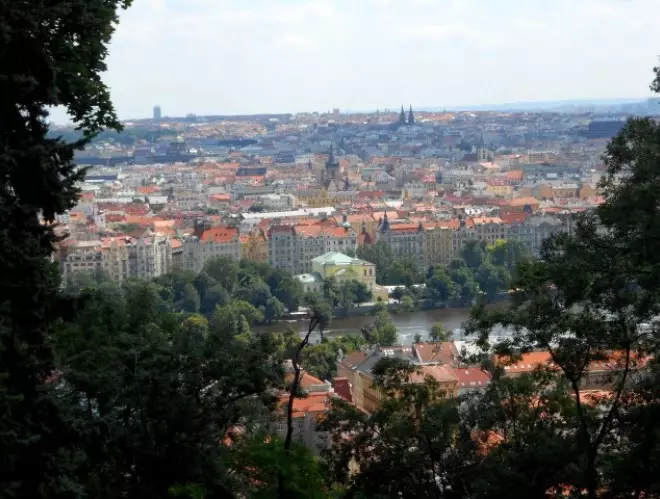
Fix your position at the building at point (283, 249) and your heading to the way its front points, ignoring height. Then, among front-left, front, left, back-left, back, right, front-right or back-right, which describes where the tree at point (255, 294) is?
front

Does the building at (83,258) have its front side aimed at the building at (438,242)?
no

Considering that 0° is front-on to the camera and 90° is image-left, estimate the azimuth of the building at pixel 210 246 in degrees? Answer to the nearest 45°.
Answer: approximately 0°

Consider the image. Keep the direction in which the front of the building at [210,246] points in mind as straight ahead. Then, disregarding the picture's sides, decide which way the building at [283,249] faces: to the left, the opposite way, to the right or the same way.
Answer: the same way

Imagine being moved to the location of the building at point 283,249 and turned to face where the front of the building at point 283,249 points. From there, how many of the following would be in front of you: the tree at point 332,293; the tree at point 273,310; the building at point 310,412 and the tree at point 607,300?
4

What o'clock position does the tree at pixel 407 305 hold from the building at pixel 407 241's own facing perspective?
The tree is roughly at 12 o'clock from the building.

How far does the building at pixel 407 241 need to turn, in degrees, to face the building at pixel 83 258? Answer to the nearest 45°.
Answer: approximately 45° to its right

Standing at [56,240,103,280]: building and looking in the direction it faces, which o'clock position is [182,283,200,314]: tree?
The tree is roughly at 11 o'clock from the building.

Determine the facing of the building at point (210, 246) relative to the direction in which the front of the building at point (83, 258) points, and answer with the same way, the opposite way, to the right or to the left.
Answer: the same way

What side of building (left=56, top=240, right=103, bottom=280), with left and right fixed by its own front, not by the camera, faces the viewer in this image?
front

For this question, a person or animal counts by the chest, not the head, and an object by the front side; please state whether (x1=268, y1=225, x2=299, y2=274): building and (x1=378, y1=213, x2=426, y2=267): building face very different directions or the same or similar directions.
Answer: same or similar directions

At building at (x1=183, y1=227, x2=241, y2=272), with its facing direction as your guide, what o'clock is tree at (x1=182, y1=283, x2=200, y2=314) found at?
The tree is roughly at 12 o'clock from the building.

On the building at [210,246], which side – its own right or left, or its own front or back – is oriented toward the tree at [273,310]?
front

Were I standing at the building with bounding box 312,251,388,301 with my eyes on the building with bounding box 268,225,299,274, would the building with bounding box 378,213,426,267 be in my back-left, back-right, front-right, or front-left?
front-right

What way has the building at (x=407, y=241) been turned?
toward the camera

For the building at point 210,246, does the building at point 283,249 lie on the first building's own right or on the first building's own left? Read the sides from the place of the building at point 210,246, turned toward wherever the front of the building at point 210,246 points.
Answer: on the first building's own left
